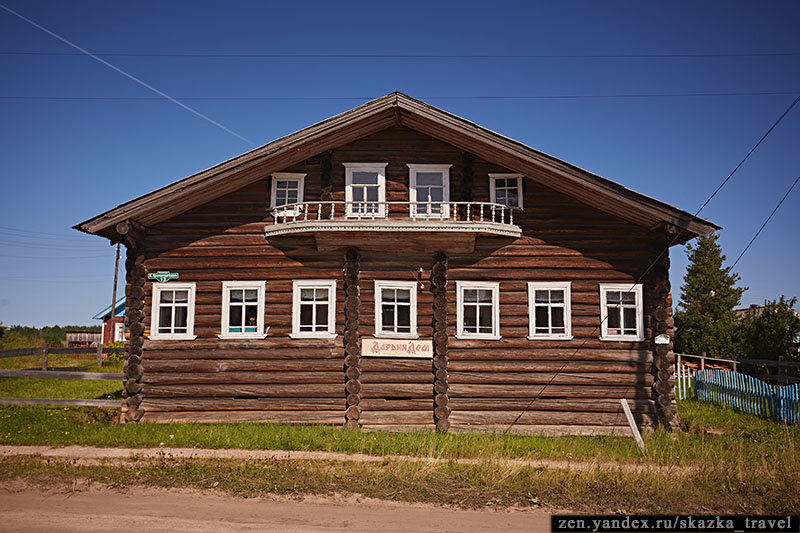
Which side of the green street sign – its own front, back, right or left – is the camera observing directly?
front

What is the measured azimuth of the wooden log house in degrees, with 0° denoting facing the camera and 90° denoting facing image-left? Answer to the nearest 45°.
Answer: approximately 0°

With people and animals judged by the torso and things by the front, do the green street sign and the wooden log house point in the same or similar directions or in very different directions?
same or similar directions

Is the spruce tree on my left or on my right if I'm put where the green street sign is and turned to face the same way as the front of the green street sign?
on my left

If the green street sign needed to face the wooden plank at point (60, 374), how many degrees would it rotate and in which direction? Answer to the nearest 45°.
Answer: approximately 135° to its right

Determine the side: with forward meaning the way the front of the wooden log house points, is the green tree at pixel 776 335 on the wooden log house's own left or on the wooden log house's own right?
on the wooden log house's own left

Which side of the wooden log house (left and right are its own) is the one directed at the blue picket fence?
left

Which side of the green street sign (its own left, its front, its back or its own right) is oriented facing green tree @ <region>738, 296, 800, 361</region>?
left

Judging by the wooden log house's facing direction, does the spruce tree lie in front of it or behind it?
behind

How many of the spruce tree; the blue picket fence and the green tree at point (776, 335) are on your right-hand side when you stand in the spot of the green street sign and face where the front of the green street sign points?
0

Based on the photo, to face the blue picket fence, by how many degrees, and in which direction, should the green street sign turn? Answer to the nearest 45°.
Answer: approximately 90° to its left
